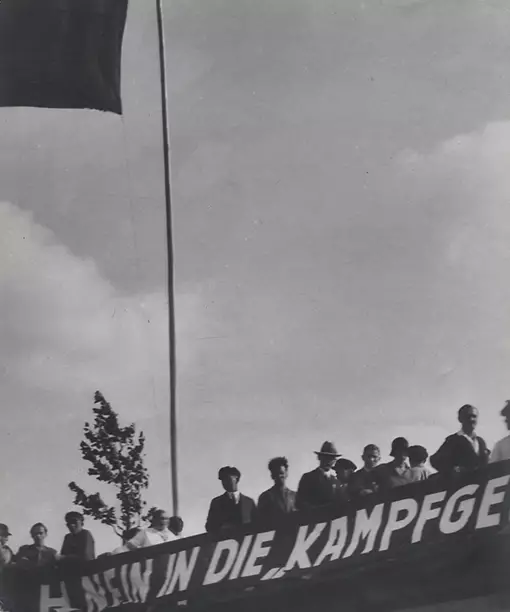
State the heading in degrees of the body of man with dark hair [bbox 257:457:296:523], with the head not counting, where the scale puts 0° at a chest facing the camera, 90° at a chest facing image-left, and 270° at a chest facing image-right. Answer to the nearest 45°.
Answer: approximately 315°

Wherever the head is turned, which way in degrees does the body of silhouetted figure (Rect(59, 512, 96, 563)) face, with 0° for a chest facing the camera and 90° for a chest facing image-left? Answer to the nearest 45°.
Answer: approximately 45°
